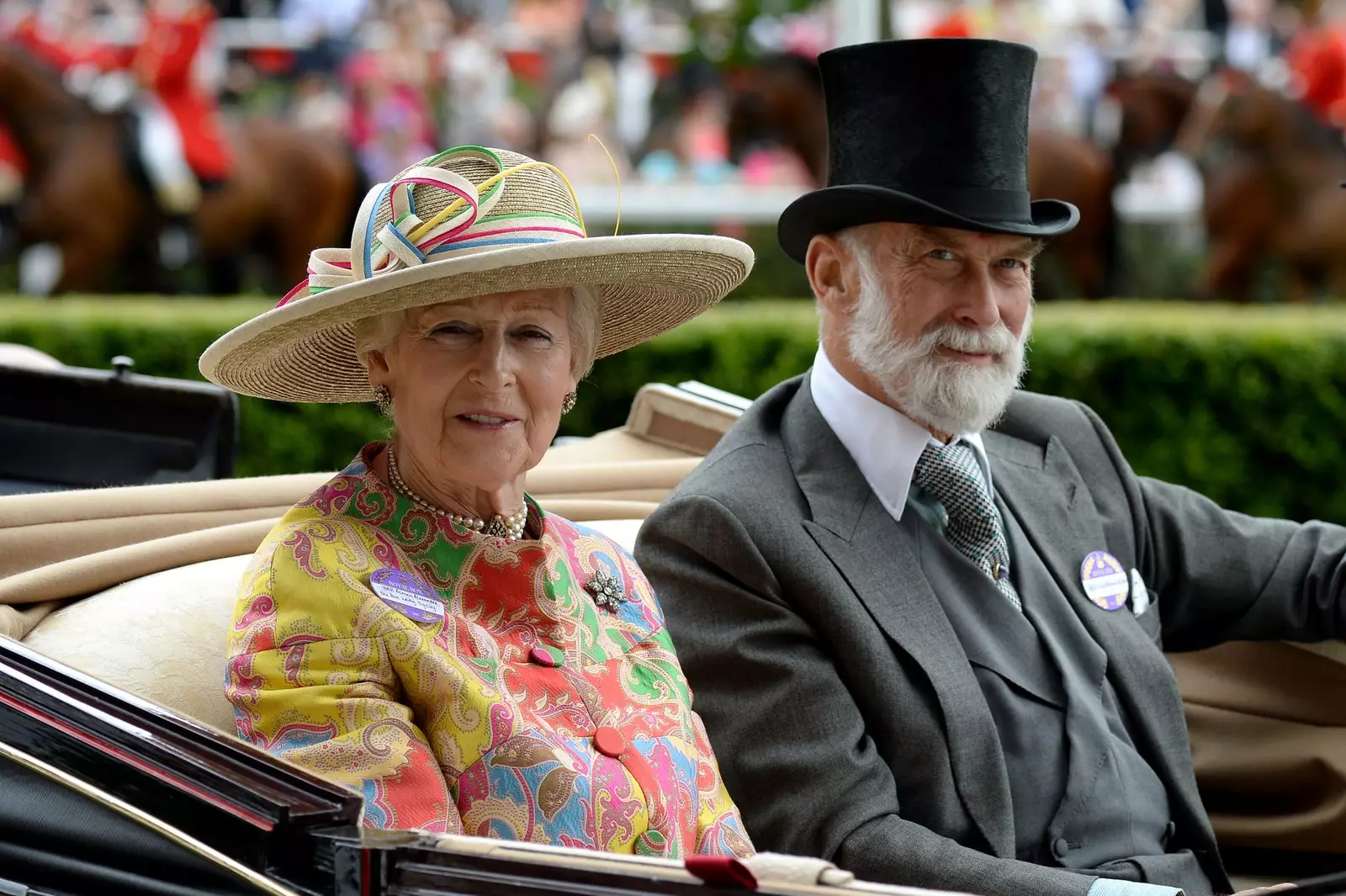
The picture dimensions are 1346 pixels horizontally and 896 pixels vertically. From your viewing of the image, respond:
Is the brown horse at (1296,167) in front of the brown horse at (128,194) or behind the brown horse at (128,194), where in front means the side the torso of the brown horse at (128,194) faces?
behind

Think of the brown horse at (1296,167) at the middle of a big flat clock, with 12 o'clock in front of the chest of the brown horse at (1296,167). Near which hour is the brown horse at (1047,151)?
the brown horse at (1047,151) is roughly at 12 o'clock from the brown horse at (1296,167).

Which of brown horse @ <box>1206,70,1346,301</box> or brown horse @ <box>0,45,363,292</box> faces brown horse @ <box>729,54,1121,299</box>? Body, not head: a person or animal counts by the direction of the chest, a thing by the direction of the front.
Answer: brown horse @ <box>1206,70,1346,301</box>

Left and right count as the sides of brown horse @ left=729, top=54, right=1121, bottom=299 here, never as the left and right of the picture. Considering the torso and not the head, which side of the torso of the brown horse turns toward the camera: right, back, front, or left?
left

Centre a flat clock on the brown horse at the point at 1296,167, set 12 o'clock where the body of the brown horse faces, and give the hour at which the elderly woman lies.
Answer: The elderly woman is roughly at 9 o'clock from the brown horse.

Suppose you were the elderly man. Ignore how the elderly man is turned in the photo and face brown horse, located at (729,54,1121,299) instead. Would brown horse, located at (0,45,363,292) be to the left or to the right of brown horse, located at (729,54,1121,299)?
left

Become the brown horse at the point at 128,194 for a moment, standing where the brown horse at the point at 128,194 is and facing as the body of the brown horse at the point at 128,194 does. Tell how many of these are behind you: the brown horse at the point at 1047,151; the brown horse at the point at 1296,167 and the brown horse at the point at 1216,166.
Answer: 3

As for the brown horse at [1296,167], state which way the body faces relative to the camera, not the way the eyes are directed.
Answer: to the viewer's left

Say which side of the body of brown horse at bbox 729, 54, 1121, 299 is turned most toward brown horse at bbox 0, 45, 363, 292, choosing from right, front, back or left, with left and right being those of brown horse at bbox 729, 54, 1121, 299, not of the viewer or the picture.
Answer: front

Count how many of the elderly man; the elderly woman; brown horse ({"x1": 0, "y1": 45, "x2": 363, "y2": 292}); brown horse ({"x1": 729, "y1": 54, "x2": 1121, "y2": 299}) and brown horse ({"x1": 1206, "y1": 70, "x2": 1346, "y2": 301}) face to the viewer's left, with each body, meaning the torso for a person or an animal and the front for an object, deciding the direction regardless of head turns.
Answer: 3

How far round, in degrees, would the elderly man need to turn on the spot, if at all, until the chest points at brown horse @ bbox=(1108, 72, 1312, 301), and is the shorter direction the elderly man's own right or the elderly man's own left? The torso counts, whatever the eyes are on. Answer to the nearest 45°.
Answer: approximately 135° to the elderly man's own left

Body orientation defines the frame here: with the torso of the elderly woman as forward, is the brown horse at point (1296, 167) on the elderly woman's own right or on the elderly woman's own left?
on the elderly woman's own left

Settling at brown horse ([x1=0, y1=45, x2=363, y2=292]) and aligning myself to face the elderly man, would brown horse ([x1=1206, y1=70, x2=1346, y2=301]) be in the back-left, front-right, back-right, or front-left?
front-left

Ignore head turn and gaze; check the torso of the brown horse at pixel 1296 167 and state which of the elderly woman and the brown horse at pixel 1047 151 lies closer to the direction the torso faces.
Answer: the brown horse

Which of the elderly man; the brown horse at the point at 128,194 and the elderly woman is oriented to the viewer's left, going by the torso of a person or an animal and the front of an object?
the brown horse

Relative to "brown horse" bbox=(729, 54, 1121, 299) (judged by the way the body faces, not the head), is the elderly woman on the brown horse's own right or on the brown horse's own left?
on the brown horse's own left

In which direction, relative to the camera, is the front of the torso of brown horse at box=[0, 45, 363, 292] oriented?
to the viewer's left
